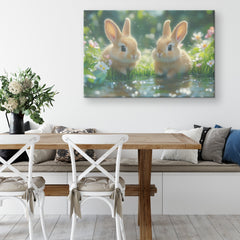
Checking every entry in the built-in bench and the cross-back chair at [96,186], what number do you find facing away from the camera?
1

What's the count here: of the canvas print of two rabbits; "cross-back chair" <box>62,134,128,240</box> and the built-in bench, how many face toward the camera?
2

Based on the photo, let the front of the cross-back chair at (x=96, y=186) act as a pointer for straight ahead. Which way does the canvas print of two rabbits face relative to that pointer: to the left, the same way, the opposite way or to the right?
the opposite way

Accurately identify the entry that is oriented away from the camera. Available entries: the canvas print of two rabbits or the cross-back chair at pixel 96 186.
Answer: the cross-back chair

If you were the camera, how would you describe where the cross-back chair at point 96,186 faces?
facing away from the viewer

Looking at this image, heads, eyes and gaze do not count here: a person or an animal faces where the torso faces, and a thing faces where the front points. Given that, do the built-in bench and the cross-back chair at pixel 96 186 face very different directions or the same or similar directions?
very different directions

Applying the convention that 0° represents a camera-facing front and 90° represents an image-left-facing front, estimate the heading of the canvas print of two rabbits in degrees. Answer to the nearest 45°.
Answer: approximately 0°
